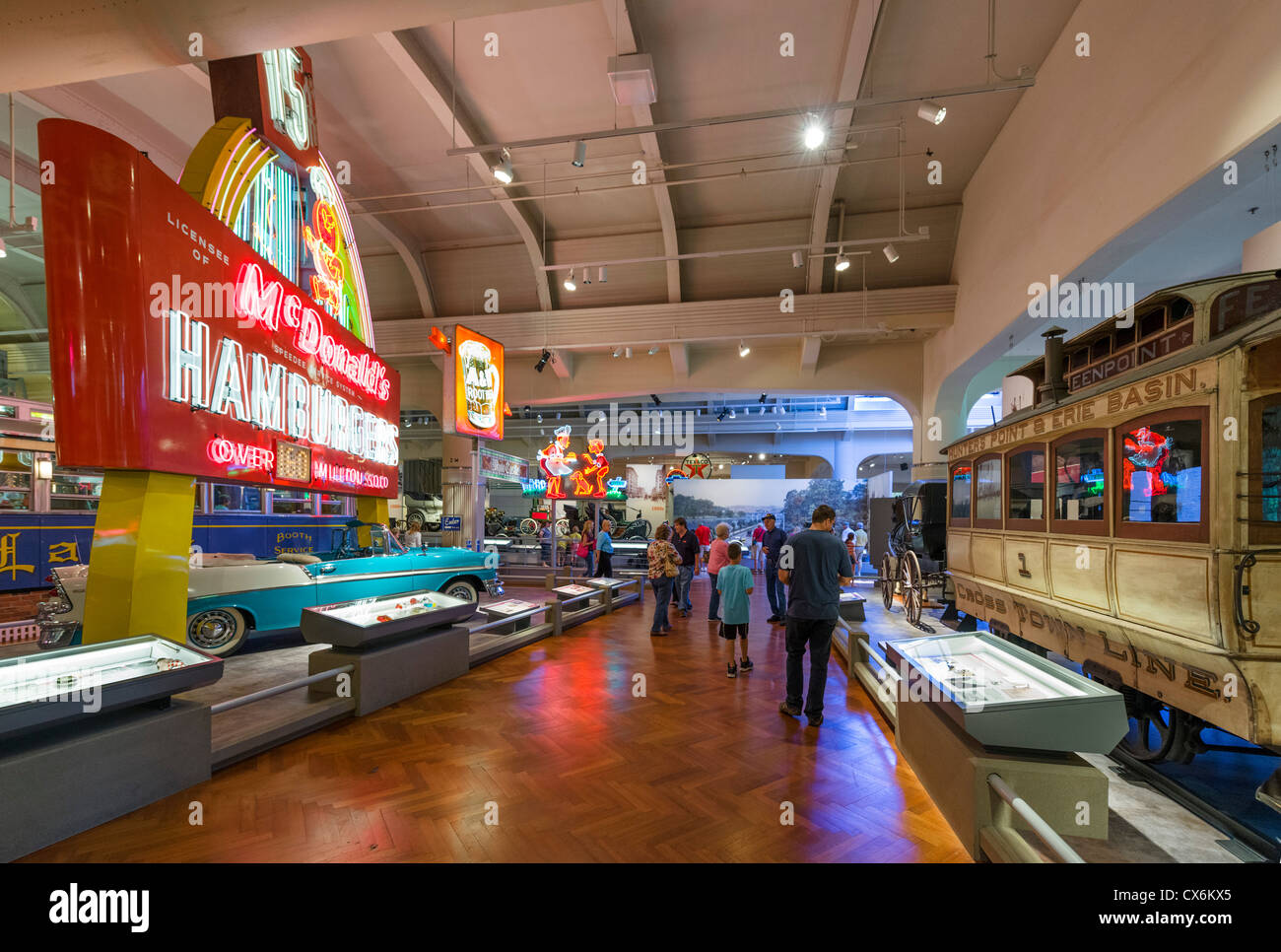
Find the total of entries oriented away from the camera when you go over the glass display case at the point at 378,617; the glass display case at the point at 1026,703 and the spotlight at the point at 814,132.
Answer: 0

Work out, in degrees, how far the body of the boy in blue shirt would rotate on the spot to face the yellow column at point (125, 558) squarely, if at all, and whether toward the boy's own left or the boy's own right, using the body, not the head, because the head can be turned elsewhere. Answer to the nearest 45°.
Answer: approximately 135° to the boy's own left

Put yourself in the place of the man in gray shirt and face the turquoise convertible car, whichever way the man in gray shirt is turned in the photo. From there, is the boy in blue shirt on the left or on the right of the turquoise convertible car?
right

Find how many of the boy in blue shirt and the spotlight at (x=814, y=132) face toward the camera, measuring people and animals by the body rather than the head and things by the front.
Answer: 1

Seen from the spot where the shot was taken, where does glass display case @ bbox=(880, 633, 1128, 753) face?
facing the viewer and to the left of the viewer

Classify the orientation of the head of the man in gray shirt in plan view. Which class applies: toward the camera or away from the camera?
away from the camera

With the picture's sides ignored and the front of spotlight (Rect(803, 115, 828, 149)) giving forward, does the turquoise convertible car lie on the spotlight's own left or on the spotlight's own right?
on the spotlight's own right

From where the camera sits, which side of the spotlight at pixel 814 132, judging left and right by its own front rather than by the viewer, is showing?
front

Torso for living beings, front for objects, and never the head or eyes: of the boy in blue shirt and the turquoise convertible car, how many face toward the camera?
0

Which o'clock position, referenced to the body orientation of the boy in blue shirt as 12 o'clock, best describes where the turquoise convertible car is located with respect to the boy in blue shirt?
The turquoise convertible car is roughly at 9 o'clock from the boy in blue shirt.

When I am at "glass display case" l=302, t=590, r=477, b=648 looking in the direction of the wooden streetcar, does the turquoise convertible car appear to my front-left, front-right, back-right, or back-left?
back-left

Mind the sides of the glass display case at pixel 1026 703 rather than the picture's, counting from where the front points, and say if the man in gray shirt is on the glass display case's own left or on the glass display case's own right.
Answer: on the glass display case's own right

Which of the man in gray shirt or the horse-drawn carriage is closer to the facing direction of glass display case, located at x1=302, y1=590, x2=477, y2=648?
the man in gray shirt
